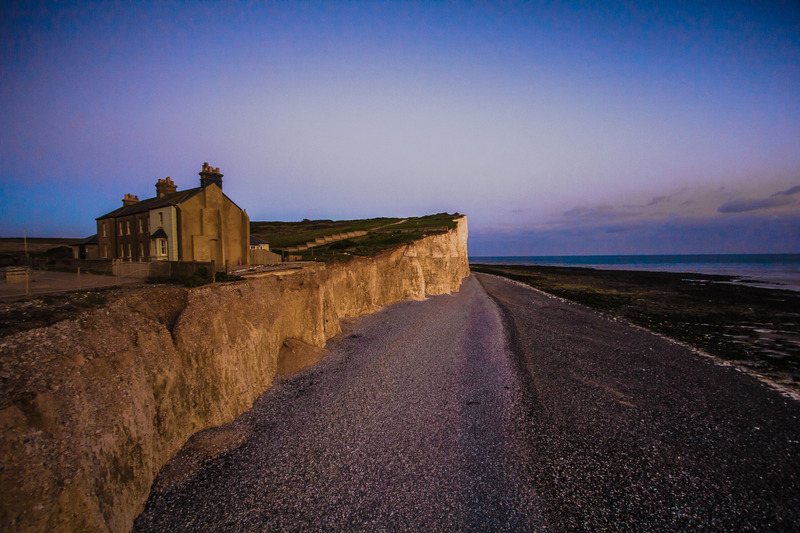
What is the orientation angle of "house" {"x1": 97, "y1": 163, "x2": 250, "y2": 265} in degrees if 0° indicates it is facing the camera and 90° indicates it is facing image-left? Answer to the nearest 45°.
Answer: approximately 45°

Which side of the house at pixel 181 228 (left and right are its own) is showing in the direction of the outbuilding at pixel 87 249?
right
